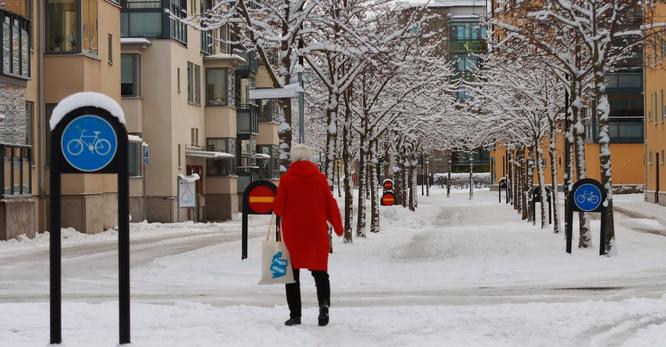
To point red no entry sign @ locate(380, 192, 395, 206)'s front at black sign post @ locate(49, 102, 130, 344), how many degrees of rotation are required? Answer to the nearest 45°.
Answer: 0° — it already faces it

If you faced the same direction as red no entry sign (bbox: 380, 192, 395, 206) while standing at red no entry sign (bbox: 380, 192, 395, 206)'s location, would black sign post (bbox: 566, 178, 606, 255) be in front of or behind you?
in front

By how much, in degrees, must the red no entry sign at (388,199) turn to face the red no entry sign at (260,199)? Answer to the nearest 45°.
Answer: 0° — it already faces it

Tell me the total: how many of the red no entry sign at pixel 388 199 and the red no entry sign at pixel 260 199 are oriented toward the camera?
2

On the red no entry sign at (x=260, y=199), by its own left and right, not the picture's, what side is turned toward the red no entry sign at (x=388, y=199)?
back

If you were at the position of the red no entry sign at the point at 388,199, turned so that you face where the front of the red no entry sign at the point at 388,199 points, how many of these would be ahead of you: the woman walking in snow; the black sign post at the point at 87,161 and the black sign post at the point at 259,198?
3

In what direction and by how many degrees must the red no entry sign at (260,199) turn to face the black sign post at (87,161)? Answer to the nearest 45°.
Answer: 0° — it already faces it

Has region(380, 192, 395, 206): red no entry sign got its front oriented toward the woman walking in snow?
yes

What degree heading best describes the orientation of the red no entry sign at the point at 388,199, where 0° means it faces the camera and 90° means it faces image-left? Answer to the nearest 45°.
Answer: approximately 0°

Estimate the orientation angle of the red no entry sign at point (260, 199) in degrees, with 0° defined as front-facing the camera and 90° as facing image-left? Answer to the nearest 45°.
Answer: approximately 0°

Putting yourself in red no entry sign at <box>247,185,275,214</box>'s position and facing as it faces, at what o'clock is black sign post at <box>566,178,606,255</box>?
The black sign post is roughly at 9 o'clock from the red no entry sign.

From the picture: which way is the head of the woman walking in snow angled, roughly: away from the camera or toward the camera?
away from the camera
